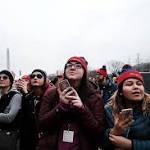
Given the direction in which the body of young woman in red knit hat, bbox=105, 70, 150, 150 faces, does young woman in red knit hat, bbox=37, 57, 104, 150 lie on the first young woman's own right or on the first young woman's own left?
on the first young woman's own right

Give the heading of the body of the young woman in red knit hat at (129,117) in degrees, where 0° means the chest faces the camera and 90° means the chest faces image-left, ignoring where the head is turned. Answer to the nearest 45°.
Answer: approximately 0°
